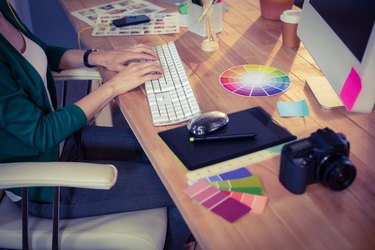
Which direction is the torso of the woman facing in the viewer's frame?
to the viewer's right

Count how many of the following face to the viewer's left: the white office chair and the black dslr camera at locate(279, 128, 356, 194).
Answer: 0

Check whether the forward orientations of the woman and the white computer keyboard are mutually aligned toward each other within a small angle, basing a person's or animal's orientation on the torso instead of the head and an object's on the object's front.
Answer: yes

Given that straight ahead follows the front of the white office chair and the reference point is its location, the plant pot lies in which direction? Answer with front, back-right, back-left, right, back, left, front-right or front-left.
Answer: front-left

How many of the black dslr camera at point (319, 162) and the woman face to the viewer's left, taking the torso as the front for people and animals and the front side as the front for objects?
0

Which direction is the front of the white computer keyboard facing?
to the viewer's left

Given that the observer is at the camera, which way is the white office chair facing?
facing to the right of the viewer

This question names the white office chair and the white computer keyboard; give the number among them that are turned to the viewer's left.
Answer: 1
